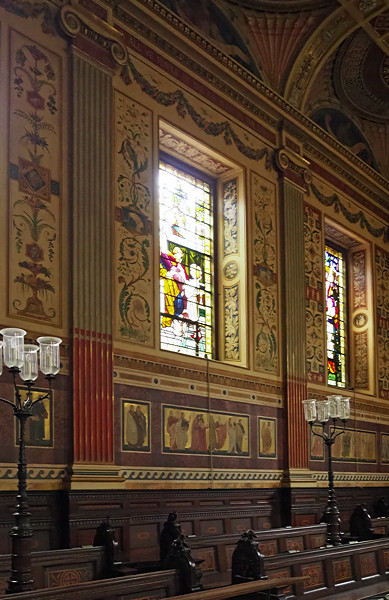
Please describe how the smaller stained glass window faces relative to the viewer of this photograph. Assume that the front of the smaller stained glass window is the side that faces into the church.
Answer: facing the viewer and to the right of the viewer

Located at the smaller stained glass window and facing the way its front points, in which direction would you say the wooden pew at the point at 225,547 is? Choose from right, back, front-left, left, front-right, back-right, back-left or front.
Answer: front-right

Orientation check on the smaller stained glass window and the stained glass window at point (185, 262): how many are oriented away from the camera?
0

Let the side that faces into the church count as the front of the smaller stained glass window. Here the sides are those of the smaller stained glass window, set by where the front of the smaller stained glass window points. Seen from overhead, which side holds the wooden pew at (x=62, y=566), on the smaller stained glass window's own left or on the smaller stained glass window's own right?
on the smaller stained glass window's own right

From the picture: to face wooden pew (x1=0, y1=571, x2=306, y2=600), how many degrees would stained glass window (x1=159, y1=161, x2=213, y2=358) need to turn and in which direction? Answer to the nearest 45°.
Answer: approximately 45° to its right

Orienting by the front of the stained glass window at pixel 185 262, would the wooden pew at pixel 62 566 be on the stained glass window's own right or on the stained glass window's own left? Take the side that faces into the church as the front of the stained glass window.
on the stained glass window's own right

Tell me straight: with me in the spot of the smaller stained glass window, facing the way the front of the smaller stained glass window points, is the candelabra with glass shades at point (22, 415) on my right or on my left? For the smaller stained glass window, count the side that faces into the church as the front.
on my right

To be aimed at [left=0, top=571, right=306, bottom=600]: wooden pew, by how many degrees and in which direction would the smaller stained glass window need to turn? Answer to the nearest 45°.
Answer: approximately 45° to its right

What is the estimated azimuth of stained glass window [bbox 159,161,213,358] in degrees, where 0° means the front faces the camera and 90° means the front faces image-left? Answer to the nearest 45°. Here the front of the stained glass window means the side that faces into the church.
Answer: approximately 315°

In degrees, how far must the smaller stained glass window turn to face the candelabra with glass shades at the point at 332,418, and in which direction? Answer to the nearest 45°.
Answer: approximately 45° to its right

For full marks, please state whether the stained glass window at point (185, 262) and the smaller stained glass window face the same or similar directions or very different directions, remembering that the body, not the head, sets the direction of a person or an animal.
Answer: same or similar directions

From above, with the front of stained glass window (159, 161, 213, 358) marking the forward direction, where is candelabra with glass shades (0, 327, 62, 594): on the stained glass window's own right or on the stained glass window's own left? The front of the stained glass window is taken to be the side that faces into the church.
on the stained glass window's own right
